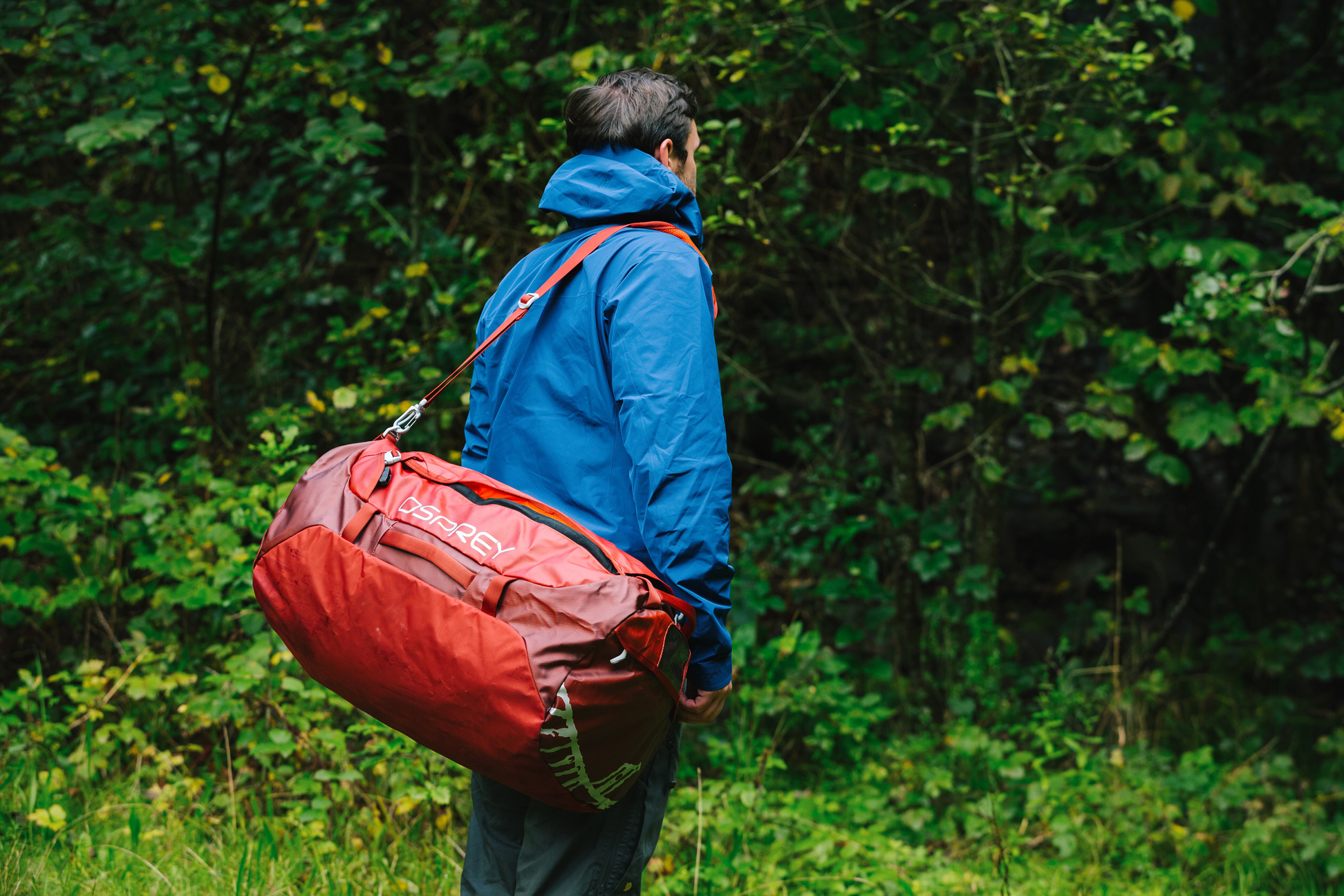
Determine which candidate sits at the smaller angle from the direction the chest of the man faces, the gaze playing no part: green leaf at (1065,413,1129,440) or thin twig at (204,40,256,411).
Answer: the green leaf

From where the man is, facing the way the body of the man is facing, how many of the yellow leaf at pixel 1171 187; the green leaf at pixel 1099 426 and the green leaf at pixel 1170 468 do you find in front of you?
3

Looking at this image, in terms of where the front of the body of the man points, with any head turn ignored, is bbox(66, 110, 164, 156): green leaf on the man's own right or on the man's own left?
on the man's own left

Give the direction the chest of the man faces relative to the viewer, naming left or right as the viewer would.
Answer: facing away from the viewer and to the right of the viewer

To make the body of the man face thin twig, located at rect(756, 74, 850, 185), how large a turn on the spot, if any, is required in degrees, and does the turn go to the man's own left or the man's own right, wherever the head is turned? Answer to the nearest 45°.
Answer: approximately 45° to the man's own left

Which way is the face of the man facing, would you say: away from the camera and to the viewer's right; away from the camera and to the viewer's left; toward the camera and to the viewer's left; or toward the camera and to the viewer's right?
away from the camera and to the viewer's right

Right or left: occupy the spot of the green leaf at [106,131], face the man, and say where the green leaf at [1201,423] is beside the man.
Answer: left

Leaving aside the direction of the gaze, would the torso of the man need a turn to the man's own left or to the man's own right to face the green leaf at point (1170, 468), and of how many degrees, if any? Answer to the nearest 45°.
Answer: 0° — they already face it

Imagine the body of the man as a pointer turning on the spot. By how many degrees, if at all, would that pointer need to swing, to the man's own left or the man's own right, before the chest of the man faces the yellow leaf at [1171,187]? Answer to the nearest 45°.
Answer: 0° — they already face it

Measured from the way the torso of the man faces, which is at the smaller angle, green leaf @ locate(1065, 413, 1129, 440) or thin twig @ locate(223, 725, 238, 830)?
the green leaf
